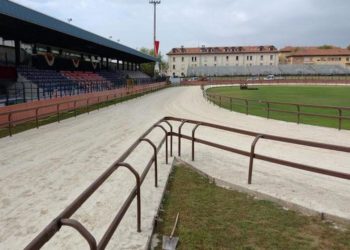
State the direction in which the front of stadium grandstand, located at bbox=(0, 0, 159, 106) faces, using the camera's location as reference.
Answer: facing the viewer and to the right of the viewer
